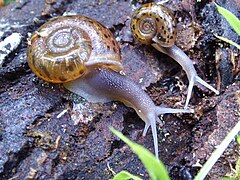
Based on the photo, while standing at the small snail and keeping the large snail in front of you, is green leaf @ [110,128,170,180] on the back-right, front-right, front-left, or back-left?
front-left

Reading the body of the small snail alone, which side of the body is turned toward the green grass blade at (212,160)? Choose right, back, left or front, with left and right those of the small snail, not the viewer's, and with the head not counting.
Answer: front

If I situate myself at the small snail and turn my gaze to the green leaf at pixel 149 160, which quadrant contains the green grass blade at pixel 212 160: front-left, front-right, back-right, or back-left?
front-left

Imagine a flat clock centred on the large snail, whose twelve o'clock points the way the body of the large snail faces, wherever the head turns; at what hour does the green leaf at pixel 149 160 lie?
The green leaf is roughly at 1 o'clock from the large snail.

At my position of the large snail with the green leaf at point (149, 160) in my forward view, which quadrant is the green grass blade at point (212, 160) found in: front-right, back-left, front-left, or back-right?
front-left

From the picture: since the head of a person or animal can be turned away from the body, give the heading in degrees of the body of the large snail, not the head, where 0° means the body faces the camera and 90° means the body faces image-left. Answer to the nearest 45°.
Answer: approximately 315°

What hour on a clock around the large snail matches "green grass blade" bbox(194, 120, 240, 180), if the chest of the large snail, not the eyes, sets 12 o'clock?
The green grass blade is roughly at 12 o'clock from the large snail.

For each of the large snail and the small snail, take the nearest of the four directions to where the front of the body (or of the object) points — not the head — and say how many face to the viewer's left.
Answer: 0

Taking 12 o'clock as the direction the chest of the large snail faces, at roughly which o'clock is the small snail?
The small snail is roughly at 9 o'clock from the large snail.

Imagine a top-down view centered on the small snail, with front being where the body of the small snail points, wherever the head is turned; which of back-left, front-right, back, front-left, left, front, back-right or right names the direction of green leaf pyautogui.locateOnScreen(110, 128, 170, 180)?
front-right

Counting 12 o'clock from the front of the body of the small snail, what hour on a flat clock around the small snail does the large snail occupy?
The large snail is roughly at 3 o'clock from the small snail.

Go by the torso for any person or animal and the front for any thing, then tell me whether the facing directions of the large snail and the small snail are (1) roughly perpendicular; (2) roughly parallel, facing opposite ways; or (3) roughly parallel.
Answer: roughly parallel

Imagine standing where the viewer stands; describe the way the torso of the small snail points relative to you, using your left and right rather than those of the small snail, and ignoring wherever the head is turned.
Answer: facing the viewer and to the right of the viewer
